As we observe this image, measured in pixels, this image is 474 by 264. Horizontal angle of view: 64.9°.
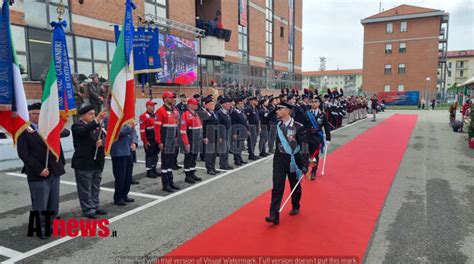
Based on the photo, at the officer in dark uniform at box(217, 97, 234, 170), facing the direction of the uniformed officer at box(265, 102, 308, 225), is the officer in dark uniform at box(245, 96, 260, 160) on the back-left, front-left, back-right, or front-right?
back-left

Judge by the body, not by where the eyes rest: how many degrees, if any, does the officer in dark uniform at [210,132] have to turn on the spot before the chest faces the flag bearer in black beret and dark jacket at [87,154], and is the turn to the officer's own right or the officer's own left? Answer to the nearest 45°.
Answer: approximately 90° to the officer's own right

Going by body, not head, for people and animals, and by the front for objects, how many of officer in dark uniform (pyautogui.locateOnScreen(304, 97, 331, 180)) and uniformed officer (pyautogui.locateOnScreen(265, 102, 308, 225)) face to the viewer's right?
0

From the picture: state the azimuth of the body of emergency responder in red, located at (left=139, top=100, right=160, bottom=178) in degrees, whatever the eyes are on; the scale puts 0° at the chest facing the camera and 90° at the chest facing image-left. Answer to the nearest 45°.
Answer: approximately 315°

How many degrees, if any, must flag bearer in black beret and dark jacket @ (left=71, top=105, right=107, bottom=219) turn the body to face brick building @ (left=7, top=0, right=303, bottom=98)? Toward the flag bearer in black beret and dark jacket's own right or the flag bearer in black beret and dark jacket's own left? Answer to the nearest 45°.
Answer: approximately 135° to the flag bearer in black beret and dark jacket's own left

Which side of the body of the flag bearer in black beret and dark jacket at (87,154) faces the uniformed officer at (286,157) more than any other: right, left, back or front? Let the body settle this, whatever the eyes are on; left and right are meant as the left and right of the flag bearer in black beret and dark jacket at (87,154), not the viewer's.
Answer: front

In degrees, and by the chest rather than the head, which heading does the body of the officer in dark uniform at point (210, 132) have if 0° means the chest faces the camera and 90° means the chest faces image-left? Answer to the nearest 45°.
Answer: approximately 315°

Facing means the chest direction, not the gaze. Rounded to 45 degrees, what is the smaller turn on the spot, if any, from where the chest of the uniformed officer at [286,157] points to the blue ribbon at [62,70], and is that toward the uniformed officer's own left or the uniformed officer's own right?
approximately 45° to the uniformed officer's own right

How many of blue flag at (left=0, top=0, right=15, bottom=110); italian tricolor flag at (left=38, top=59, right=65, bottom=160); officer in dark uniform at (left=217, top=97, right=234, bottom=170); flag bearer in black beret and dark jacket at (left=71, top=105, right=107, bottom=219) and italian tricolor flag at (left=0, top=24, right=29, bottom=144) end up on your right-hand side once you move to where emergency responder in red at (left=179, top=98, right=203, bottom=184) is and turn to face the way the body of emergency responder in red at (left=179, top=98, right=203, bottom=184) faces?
4

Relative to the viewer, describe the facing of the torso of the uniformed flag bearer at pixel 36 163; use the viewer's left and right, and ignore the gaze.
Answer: facing the viewer and to the right of the viewer
